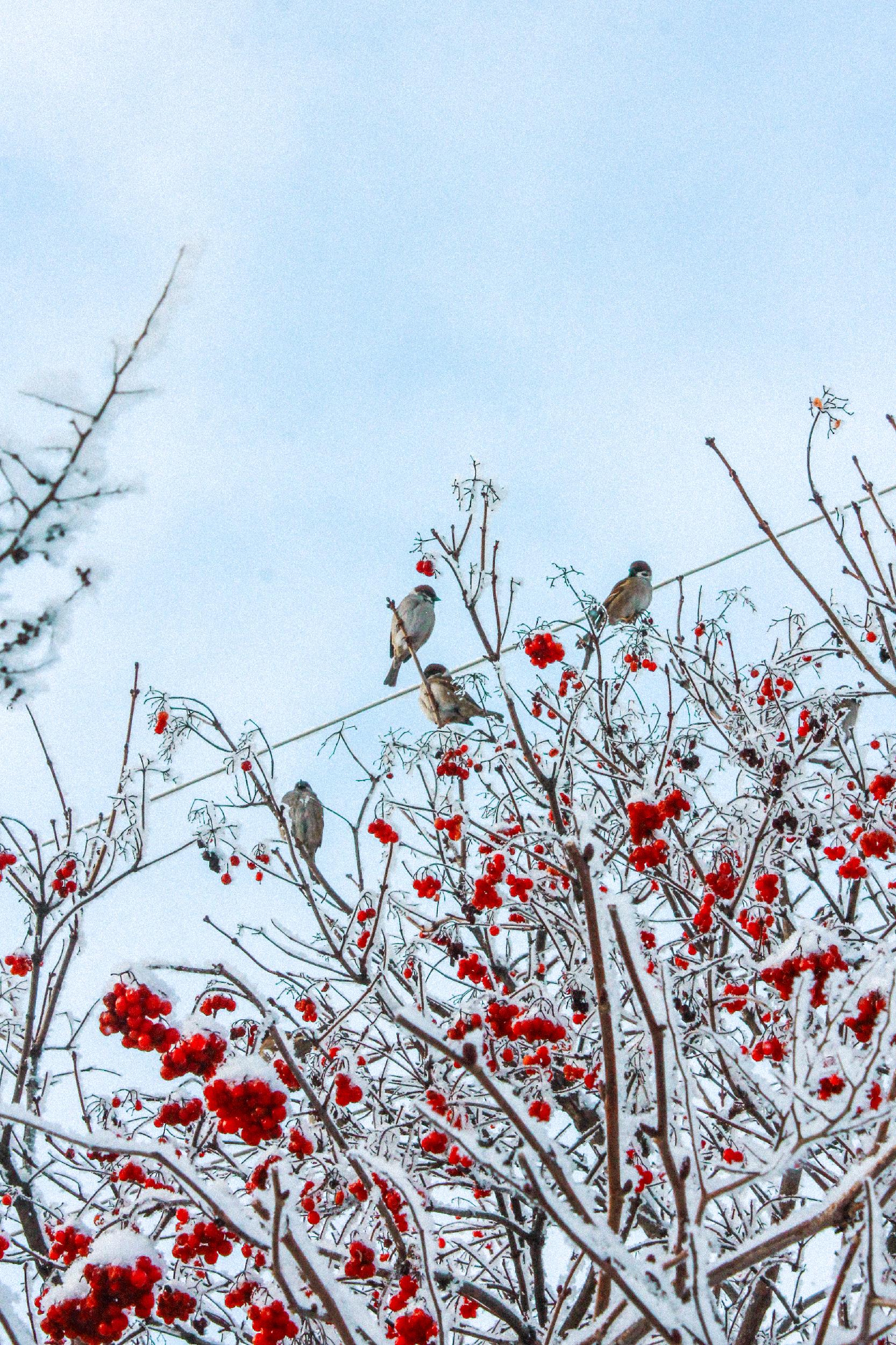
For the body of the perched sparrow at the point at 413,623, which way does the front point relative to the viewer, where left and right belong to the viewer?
facing the viewer and to the right of the viewer

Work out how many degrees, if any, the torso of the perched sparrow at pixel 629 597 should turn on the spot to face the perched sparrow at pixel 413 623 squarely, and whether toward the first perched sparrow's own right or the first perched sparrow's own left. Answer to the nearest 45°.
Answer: approximately 180°

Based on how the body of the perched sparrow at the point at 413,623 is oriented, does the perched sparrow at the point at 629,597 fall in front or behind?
in front

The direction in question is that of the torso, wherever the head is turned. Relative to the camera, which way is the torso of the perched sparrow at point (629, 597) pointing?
to the viewer's right

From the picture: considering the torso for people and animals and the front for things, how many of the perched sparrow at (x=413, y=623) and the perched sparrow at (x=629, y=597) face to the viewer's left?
0
